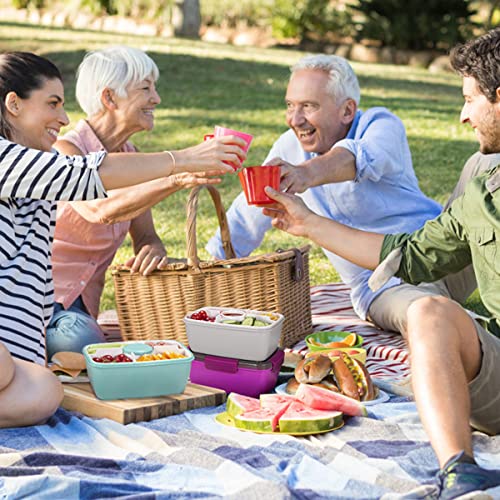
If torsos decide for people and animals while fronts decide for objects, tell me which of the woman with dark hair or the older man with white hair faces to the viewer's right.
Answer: the woman with dark hair

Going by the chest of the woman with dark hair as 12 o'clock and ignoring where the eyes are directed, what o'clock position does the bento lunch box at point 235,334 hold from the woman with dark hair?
The bento lunch box is roughly at 12 o'clock from the woman with dark hair.

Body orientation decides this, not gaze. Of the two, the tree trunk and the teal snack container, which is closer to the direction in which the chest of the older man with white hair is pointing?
the teal snack container

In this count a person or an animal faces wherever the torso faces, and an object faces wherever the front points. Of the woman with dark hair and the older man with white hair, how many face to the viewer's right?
1

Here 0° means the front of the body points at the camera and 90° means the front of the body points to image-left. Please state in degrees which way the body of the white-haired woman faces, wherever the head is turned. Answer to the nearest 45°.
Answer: approximately 315°

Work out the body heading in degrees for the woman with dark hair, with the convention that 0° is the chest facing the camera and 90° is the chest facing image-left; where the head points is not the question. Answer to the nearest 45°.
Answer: approximately 270°

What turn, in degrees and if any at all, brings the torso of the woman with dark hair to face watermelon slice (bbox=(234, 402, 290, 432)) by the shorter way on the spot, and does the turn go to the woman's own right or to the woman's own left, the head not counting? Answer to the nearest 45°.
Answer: approximately 45° to the woman's own right

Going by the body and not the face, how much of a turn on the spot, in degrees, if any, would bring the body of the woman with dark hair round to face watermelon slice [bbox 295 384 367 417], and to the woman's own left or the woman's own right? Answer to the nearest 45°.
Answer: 0° — they already face it

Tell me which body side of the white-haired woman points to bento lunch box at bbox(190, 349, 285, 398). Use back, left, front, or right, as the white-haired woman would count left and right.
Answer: front

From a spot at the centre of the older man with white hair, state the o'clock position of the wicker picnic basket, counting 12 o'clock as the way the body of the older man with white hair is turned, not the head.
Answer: The wicker picnic basket is roughly at 12 o'clock from the older man with white hair.

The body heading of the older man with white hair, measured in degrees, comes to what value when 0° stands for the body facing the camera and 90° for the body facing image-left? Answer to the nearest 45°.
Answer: approximately 45°

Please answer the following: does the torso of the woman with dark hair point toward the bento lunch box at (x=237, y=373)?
yes

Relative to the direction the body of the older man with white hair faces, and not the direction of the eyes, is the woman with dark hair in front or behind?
in front
